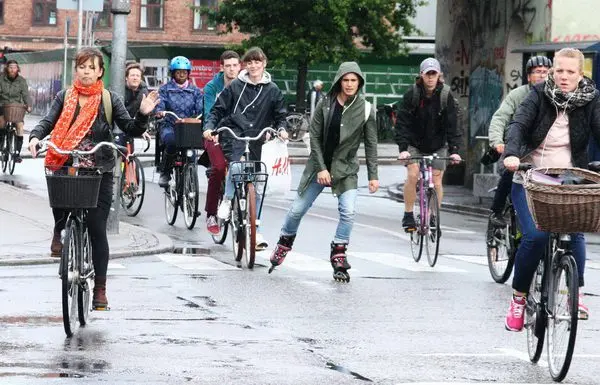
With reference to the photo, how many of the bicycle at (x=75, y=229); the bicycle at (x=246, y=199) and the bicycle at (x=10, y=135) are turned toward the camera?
3

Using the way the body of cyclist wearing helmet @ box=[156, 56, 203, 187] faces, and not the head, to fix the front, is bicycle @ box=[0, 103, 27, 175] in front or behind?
behind

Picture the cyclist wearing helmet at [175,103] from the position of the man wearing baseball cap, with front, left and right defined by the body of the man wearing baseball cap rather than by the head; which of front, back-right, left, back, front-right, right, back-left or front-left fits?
back-right

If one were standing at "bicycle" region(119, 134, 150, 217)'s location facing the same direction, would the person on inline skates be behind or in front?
in front

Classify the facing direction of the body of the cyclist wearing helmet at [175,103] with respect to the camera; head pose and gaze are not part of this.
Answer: toward the camera

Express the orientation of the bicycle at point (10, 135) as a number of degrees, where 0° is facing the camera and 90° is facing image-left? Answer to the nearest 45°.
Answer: approximately 0°

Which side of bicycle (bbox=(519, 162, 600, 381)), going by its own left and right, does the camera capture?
front

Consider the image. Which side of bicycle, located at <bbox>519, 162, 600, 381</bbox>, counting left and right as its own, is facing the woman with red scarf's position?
right

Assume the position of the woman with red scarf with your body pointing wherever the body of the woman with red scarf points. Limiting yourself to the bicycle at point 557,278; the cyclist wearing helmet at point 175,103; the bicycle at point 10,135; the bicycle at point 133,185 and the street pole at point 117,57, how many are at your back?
4

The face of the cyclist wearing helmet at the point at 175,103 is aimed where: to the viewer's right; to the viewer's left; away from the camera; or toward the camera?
toward the camera

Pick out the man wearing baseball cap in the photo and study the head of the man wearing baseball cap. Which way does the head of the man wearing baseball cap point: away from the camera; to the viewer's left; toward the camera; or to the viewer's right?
toward the camera

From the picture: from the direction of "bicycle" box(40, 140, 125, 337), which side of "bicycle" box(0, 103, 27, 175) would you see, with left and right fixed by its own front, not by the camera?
front

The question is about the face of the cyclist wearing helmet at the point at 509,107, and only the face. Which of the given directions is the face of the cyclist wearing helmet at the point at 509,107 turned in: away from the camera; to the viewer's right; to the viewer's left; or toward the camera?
toward the camera
